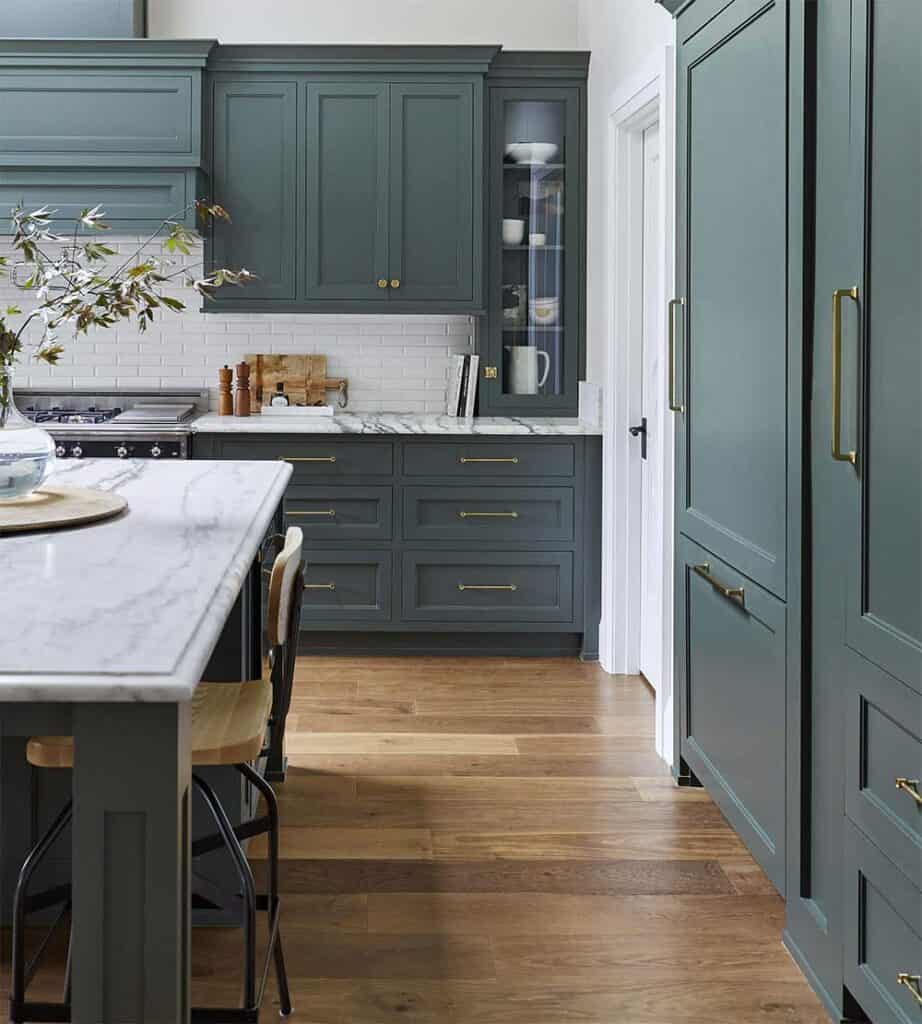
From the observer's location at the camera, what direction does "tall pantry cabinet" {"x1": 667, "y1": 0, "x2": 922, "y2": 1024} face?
facing to the left of the viewer

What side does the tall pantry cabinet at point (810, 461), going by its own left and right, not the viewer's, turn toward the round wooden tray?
front

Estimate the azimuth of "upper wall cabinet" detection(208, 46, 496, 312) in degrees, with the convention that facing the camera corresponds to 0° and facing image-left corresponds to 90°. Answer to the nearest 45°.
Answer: approximately 0°

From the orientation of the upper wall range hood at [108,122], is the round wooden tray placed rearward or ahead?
ahead

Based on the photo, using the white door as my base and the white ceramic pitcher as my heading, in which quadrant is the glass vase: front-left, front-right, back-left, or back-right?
back-left

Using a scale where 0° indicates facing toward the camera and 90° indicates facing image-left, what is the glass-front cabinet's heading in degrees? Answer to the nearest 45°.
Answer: approximately 0°

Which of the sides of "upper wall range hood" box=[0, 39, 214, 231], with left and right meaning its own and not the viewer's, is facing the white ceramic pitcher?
left

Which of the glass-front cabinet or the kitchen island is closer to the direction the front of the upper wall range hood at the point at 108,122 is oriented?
the kitchen island

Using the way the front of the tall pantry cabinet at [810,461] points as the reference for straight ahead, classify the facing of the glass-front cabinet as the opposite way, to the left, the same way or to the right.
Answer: to the left
